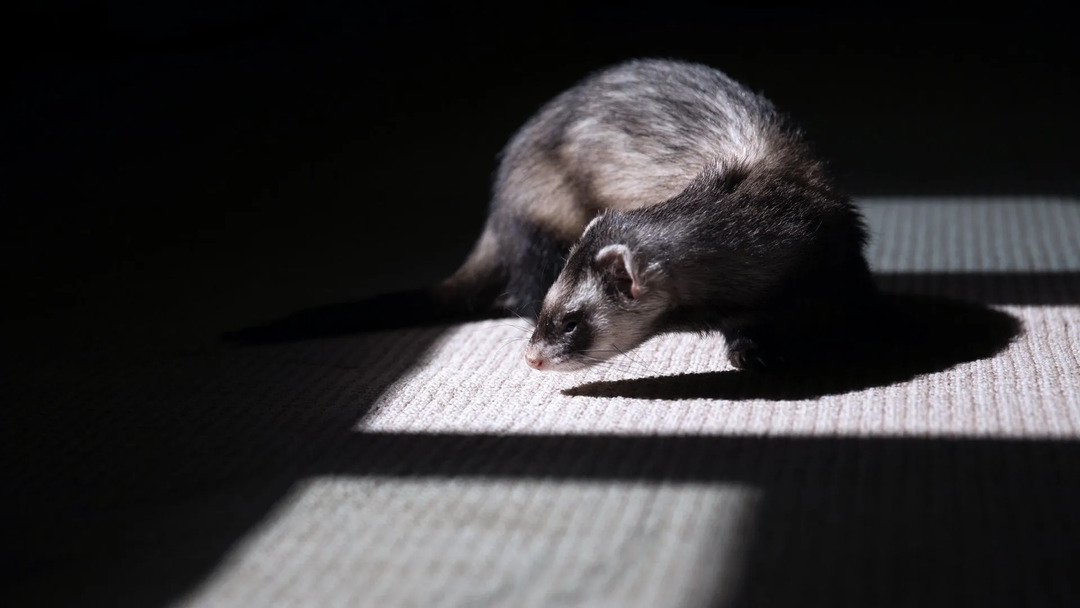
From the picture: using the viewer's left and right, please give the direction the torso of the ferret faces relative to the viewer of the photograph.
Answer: facing the viewer and to the left of the viewer
